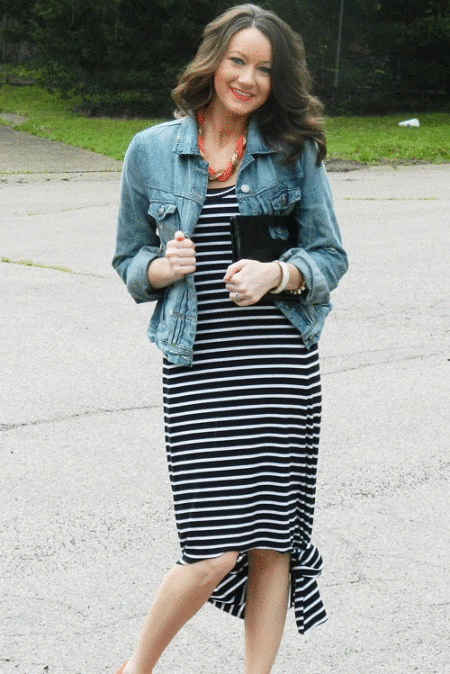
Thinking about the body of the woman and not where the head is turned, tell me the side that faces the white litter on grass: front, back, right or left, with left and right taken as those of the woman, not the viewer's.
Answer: back

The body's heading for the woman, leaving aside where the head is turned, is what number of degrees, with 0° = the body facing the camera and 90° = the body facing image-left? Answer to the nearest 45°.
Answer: approximately 0°
